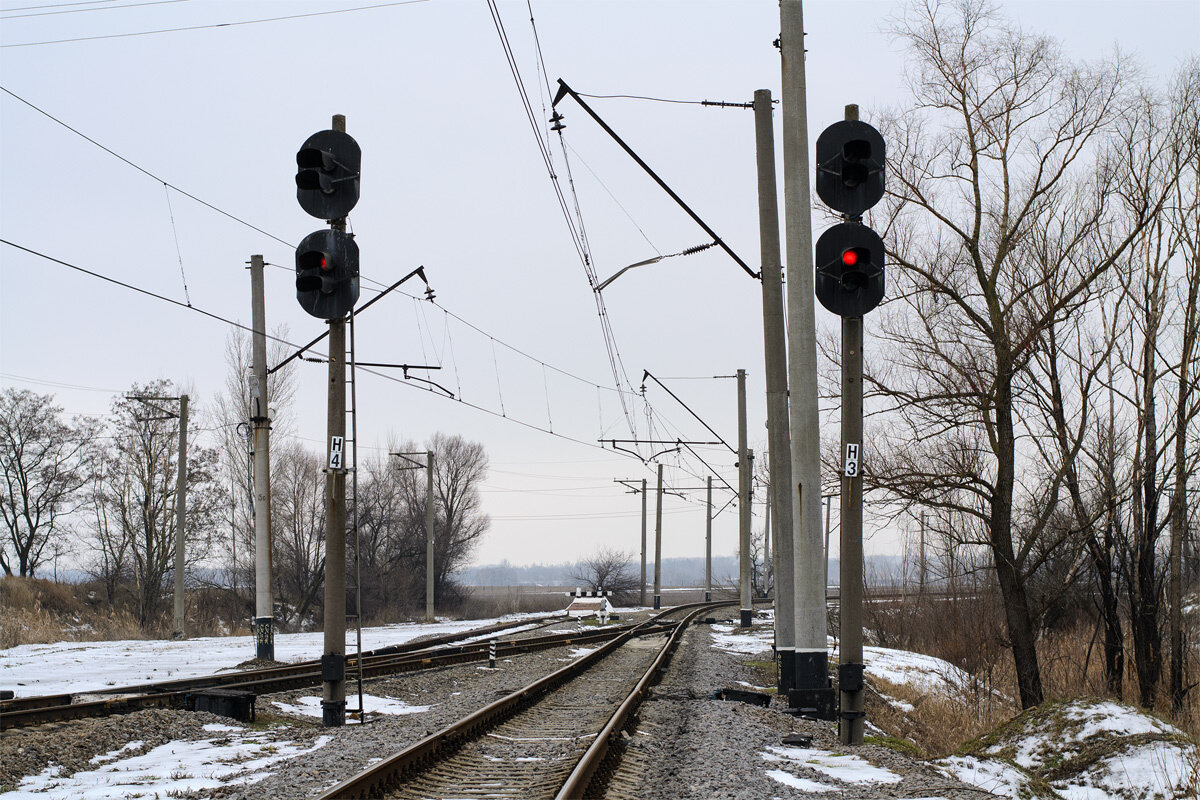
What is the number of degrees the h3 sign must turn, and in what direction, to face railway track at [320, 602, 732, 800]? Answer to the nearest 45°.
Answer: approximately 45° to its right

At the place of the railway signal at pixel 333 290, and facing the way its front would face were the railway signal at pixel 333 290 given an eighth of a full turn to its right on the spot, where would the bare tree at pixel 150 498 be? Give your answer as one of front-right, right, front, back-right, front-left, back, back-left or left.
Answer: right

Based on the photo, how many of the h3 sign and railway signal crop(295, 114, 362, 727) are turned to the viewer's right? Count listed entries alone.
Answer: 0

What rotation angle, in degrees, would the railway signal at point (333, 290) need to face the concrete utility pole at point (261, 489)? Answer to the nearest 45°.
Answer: approximately 135° to its right

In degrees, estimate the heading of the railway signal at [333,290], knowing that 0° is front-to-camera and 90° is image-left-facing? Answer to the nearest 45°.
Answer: approximately 45°

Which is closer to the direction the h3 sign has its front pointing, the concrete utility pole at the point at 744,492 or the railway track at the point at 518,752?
the railway track

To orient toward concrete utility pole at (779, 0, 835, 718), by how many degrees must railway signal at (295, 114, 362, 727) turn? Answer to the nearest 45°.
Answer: approximately 135° to its left
